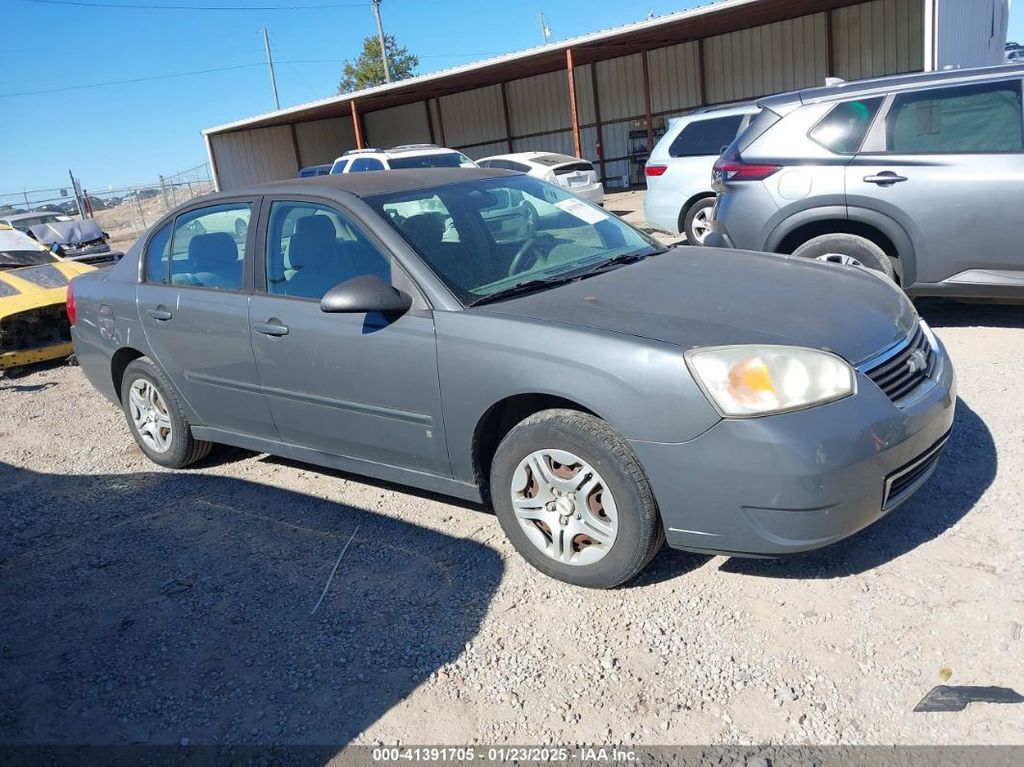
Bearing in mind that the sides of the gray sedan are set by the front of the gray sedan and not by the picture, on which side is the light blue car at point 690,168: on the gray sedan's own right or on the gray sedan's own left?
on the gray sedan's own left

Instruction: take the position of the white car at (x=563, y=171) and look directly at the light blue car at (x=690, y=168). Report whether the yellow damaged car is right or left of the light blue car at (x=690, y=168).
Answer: right

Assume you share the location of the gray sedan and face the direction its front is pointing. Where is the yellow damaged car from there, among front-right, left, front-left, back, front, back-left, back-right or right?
back

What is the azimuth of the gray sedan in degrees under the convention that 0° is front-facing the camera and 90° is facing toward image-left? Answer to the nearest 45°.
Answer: approximately 315°

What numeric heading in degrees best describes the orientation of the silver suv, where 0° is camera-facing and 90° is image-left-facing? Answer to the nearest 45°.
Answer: approximately 270°

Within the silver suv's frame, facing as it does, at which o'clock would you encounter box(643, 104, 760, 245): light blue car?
The light blue car is roughly at 8 o'clock from the silver suv.

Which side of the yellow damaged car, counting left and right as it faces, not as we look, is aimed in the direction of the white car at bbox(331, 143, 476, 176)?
left
